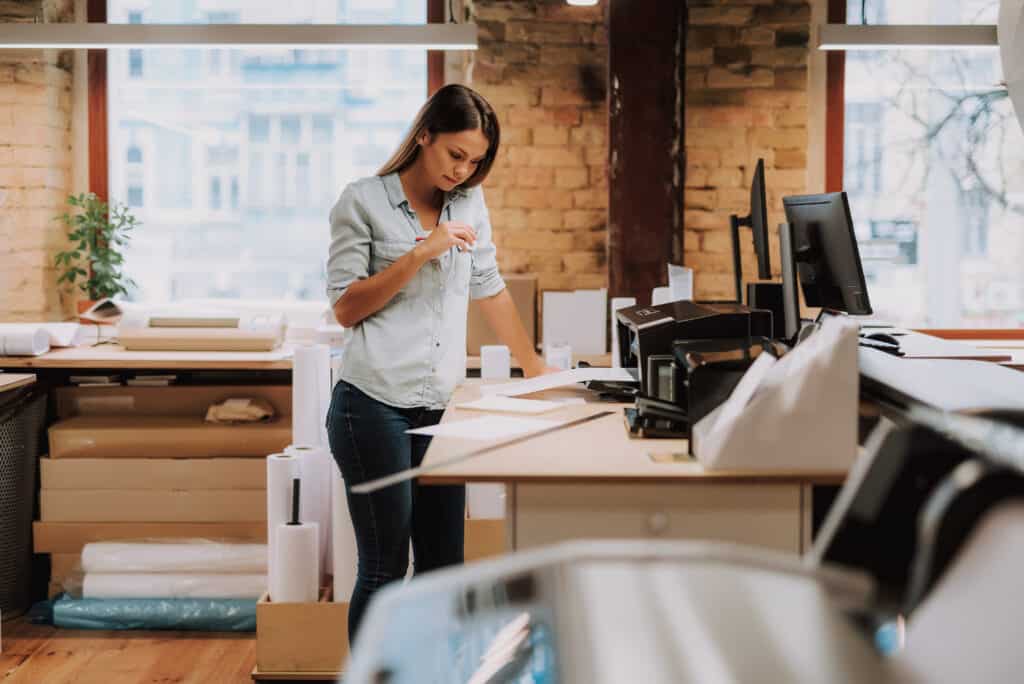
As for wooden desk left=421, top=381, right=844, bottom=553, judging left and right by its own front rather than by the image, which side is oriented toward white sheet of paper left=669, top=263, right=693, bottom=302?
back

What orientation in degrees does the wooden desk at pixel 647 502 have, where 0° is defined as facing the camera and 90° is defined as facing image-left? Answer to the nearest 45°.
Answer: approximately 0°

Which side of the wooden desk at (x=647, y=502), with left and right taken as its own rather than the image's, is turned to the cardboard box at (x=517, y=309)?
back

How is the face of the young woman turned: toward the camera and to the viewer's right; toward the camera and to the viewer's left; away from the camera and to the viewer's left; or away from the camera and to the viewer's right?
toward the camera and to the viewer's right

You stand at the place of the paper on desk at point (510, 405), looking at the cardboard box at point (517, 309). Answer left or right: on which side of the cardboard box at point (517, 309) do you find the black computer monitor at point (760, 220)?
right
